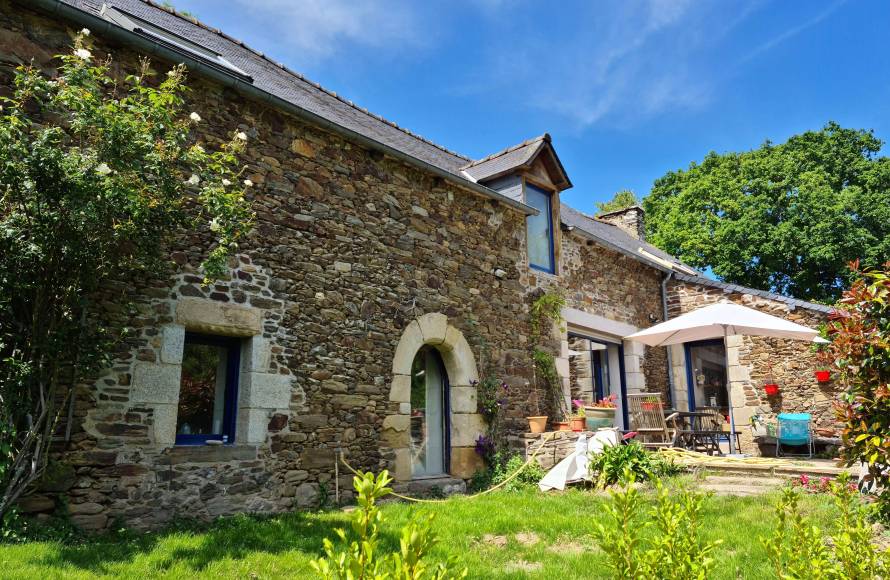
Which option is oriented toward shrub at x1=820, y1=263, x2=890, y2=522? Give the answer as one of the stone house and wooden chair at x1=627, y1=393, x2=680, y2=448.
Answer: the stone house

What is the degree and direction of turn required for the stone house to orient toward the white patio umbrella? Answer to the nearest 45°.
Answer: approximately 90° to its left

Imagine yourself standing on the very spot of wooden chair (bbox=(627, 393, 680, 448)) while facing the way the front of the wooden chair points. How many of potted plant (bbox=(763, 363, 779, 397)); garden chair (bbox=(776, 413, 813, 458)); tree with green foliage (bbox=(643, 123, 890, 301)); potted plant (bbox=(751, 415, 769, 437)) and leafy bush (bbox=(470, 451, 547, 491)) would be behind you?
1

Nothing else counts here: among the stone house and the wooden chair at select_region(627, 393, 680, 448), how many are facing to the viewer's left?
0

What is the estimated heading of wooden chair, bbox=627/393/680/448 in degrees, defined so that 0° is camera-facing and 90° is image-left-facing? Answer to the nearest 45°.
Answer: approximately 225°

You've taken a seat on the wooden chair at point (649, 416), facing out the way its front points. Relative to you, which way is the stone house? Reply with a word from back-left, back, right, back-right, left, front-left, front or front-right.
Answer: back

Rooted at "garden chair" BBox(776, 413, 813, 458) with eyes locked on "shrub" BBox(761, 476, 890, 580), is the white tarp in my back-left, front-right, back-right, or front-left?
front-right

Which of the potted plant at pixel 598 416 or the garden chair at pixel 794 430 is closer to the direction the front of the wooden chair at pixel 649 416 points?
the garden chair

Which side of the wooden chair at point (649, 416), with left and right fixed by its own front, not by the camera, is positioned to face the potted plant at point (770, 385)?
front

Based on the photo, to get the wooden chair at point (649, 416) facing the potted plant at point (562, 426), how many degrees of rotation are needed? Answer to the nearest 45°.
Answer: approximately 180°

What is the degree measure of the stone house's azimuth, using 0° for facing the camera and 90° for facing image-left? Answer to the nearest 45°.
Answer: approximately 315°

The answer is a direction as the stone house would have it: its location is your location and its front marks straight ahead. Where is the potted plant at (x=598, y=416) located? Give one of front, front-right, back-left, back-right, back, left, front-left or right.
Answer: left
